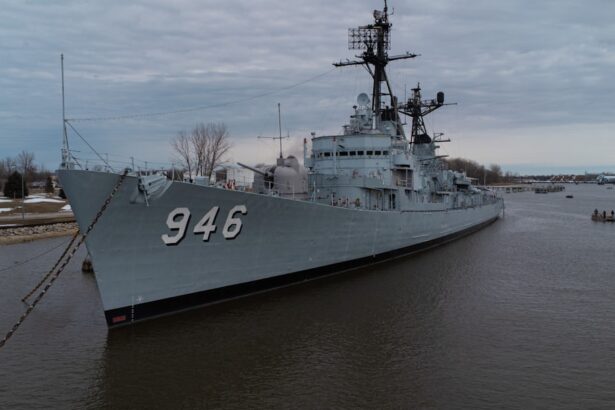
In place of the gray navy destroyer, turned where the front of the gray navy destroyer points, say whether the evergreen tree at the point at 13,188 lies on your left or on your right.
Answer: on your right

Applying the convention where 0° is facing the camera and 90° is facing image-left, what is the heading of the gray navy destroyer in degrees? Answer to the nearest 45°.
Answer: approximately 45°
